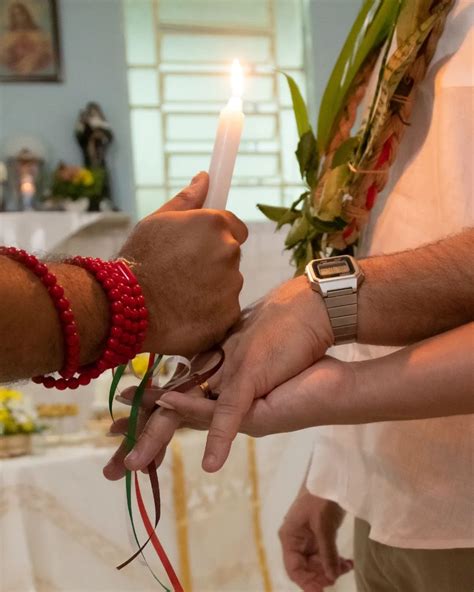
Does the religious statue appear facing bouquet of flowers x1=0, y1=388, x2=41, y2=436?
yes

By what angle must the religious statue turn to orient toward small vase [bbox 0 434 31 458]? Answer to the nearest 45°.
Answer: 0° — it already faces it

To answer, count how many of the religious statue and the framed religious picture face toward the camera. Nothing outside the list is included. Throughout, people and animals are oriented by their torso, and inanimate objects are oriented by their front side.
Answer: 2

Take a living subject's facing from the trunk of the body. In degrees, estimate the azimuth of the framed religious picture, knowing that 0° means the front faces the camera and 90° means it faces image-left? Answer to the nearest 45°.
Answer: approximately 0°
